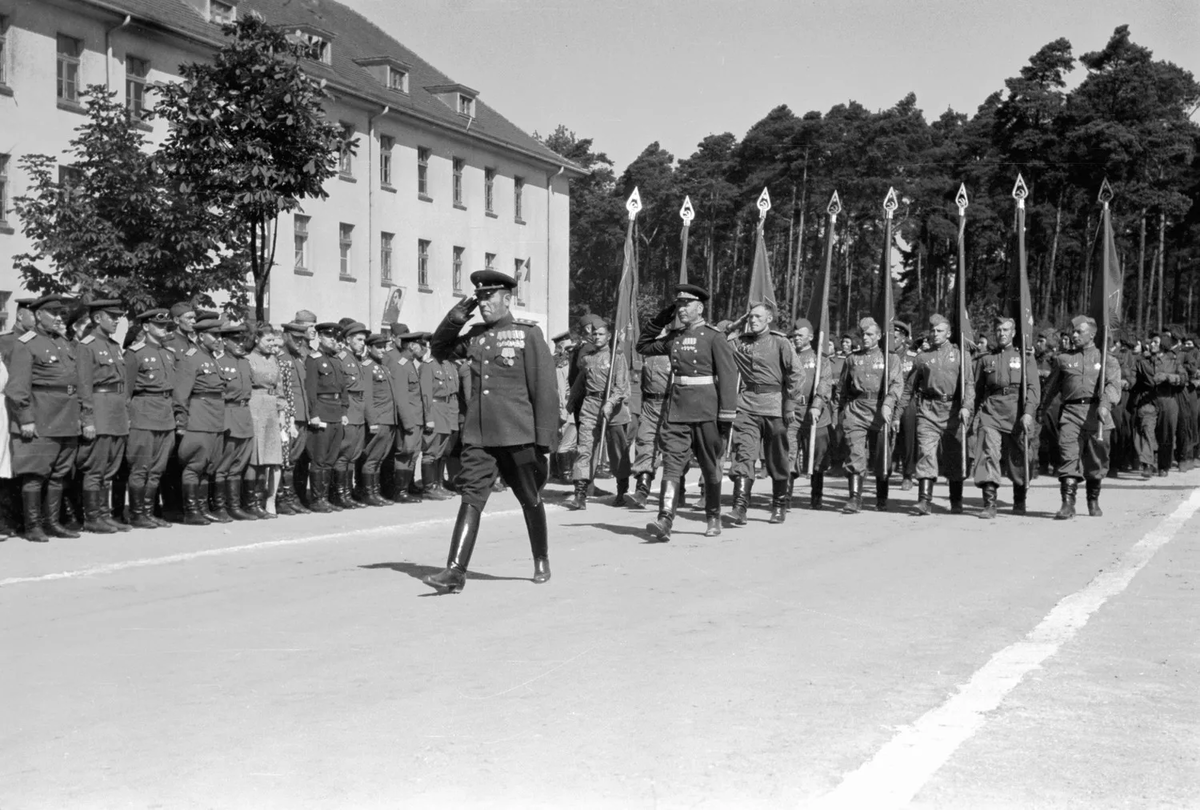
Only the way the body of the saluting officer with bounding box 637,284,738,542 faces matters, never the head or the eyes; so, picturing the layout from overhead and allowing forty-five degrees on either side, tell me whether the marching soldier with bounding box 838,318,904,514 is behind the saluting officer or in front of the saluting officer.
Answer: behind

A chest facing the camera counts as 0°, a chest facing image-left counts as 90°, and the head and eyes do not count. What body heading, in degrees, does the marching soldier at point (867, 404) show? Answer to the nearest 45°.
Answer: approximately 0°

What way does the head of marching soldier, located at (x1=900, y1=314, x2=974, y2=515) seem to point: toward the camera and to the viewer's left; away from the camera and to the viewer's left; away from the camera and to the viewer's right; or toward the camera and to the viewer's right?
toward the camera and to the viewer's left

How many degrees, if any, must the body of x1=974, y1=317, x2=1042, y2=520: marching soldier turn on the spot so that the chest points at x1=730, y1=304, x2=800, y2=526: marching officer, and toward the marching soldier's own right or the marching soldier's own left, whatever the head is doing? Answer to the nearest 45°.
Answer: approximately 45° to the marching soldier's own right

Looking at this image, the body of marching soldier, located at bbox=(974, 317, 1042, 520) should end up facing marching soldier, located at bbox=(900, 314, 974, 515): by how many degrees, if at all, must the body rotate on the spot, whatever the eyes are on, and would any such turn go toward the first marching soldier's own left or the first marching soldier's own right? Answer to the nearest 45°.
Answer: approximately 90° to the first marching soldier's own right

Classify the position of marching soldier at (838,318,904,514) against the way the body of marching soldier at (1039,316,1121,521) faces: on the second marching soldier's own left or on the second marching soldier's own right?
on the second marching soldier's own right

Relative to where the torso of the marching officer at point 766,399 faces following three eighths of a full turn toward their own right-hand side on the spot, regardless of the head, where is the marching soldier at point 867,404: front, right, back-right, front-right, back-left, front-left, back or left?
front-right

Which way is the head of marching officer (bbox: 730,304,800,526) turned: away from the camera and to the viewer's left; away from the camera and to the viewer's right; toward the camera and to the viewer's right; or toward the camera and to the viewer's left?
toward the camera and to the viewer's left

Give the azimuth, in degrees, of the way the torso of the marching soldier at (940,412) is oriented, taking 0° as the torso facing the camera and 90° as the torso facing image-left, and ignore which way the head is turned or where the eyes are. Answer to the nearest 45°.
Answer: approximately 0°

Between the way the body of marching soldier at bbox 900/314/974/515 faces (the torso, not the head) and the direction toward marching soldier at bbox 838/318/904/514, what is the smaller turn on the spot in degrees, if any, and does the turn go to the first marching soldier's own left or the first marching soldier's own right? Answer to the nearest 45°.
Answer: approximately 90° to the first marching soldier's own right

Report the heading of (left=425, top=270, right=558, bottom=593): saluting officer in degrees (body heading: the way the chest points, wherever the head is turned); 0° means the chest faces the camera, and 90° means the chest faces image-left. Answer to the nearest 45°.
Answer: approximately 45°

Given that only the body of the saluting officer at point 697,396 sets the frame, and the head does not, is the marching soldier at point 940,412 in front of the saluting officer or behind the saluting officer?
behind
